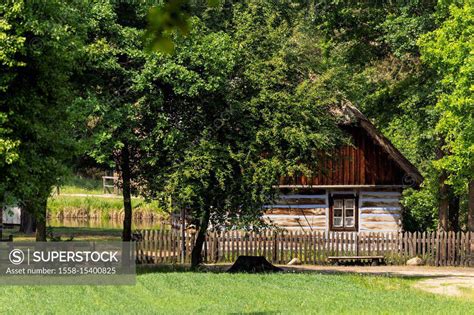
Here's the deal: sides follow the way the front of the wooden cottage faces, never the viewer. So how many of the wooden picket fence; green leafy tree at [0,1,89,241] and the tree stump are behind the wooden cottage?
0

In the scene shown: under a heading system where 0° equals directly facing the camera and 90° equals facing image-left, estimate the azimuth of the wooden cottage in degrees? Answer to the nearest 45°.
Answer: approximately 0°

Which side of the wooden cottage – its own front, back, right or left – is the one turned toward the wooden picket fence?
front

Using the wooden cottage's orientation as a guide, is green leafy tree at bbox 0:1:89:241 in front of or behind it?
in front

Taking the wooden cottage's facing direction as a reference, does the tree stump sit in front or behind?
in front

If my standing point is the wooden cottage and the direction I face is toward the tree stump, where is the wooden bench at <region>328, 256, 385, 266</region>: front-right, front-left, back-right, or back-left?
front-left

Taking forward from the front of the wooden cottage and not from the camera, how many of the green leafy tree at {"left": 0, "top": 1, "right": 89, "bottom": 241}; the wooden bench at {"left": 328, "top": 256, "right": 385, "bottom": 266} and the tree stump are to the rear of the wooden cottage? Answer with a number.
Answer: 0
